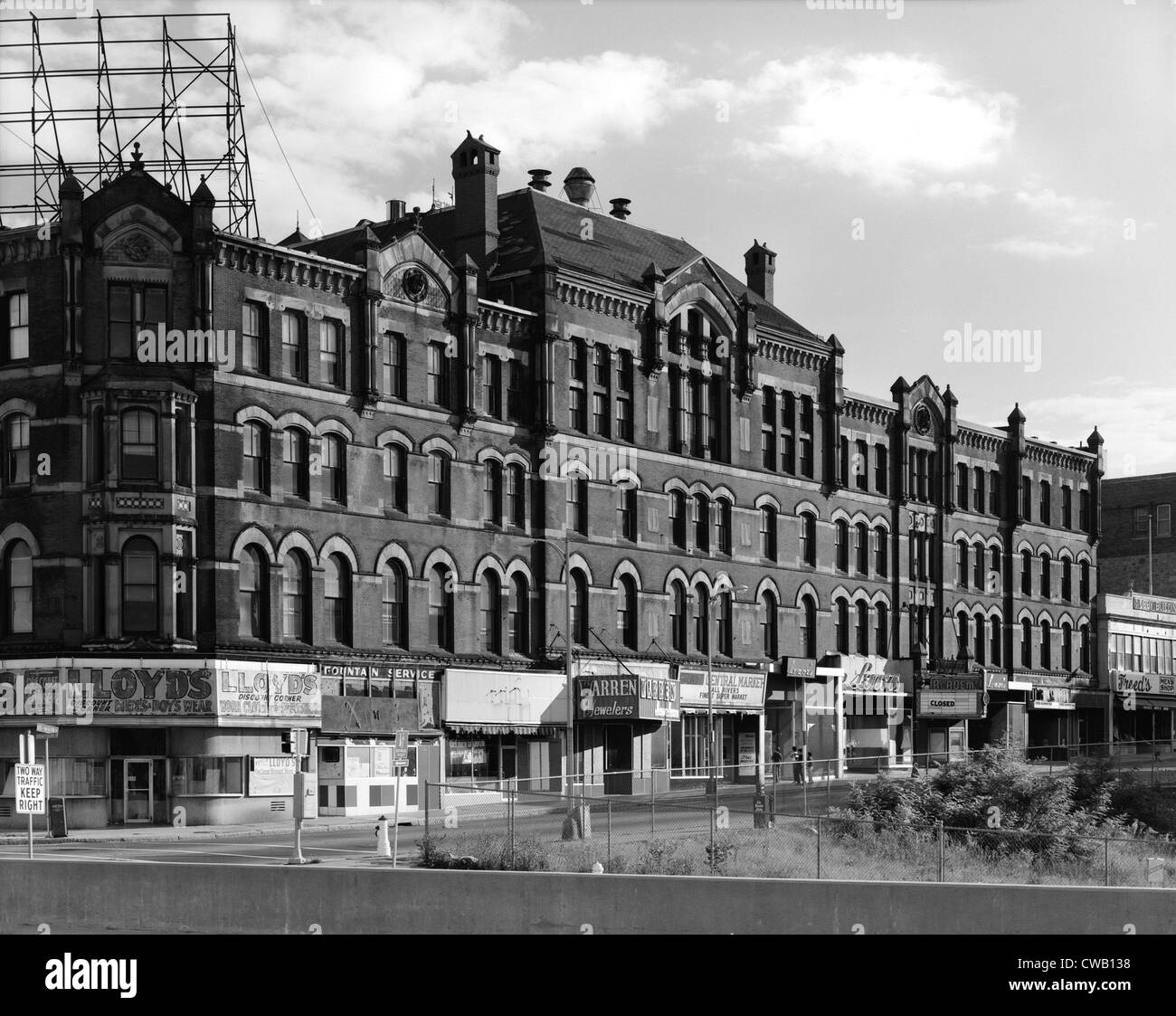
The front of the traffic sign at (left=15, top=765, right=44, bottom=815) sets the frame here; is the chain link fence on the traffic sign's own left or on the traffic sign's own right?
on the traffic sign's own left

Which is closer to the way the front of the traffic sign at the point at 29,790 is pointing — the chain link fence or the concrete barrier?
the concrete barrier

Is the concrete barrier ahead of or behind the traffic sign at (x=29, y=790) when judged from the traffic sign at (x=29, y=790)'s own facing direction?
ahead

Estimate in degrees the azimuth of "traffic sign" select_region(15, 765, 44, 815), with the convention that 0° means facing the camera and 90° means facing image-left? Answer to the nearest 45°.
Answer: approximately 0°
